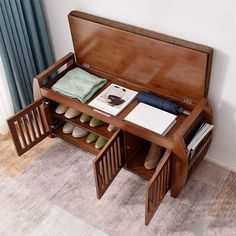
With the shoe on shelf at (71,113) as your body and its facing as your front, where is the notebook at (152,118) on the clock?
The notebook is roughly at 9 o'clock from the shoe on shelf.

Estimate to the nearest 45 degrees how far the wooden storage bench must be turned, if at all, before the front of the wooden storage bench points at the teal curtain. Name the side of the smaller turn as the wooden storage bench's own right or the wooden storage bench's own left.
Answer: approximately 90° to the wooden storage bench's own right

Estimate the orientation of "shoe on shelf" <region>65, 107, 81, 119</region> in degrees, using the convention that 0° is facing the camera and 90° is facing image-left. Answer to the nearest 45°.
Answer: approximately 45°

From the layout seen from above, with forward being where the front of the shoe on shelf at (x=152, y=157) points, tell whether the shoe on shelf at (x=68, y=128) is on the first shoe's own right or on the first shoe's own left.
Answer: on the first shoe's own right

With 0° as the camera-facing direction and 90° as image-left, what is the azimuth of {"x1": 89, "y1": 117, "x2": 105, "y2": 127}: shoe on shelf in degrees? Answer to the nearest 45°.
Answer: approximately 45°
